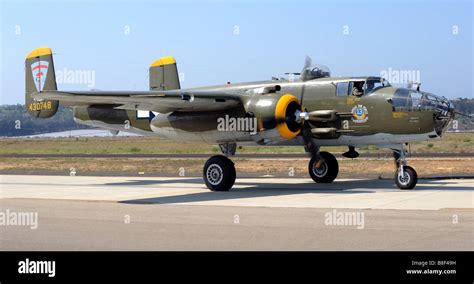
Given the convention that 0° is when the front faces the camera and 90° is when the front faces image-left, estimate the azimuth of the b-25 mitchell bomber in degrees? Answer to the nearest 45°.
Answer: approximately 315°
